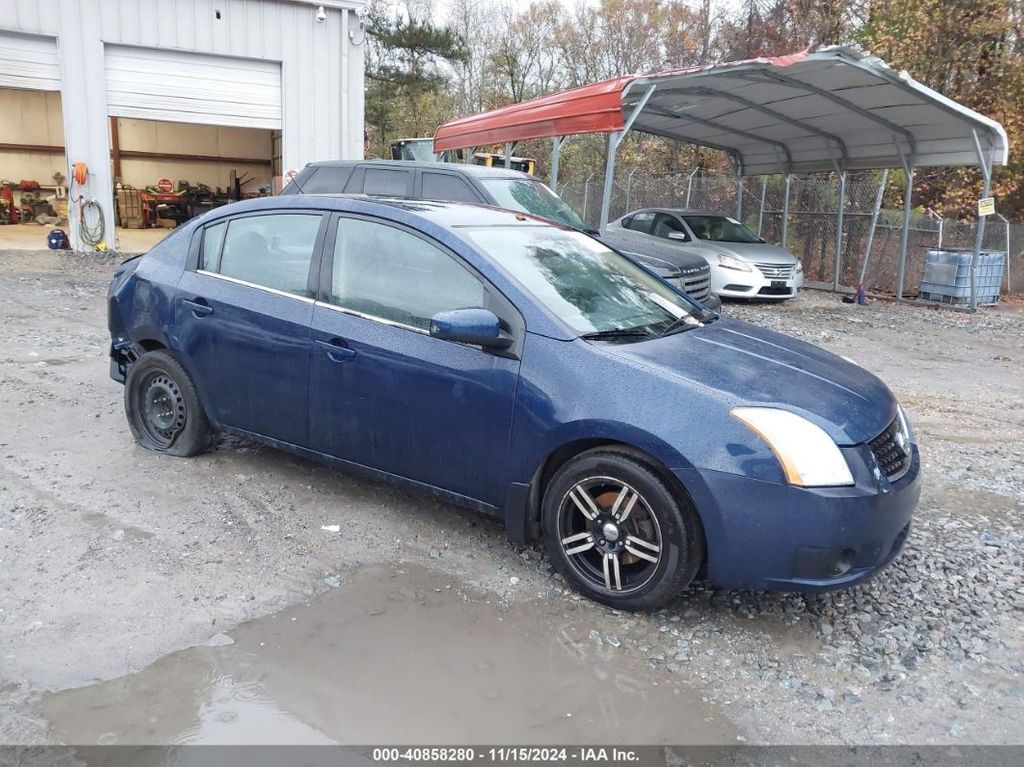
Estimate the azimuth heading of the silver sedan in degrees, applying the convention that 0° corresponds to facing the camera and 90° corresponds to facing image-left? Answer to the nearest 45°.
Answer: approximately 315°

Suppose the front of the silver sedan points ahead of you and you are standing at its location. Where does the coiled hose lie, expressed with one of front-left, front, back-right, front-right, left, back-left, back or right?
back-right

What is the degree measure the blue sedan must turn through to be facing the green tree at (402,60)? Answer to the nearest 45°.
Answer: approximately 135° to its left

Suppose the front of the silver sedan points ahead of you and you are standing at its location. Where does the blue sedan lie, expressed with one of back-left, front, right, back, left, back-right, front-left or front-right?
front-right

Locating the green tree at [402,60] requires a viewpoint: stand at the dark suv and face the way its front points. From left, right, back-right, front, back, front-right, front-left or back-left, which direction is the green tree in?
back-left

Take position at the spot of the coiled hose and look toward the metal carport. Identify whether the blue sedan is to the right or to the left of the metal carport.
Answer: right

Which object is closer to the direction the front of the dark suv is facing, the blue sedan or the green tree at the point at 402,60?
the blue sedan

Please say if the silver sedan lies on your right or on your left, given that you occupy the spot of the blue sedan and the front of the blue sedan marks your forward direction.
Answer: on your left

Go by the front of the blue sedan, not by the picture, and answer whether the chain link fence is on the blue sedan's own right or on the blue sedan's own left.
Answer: on the blue sedan's own left

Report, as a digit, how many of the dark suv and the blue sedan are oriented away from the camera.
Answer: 0

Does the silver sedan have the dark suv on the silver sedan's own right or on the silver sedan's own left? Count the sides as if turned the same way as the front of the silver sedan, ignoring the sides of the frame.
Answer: on the silver sedan's own right

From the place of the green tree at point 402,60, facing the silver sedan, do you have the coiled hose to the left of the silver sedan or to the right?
right
